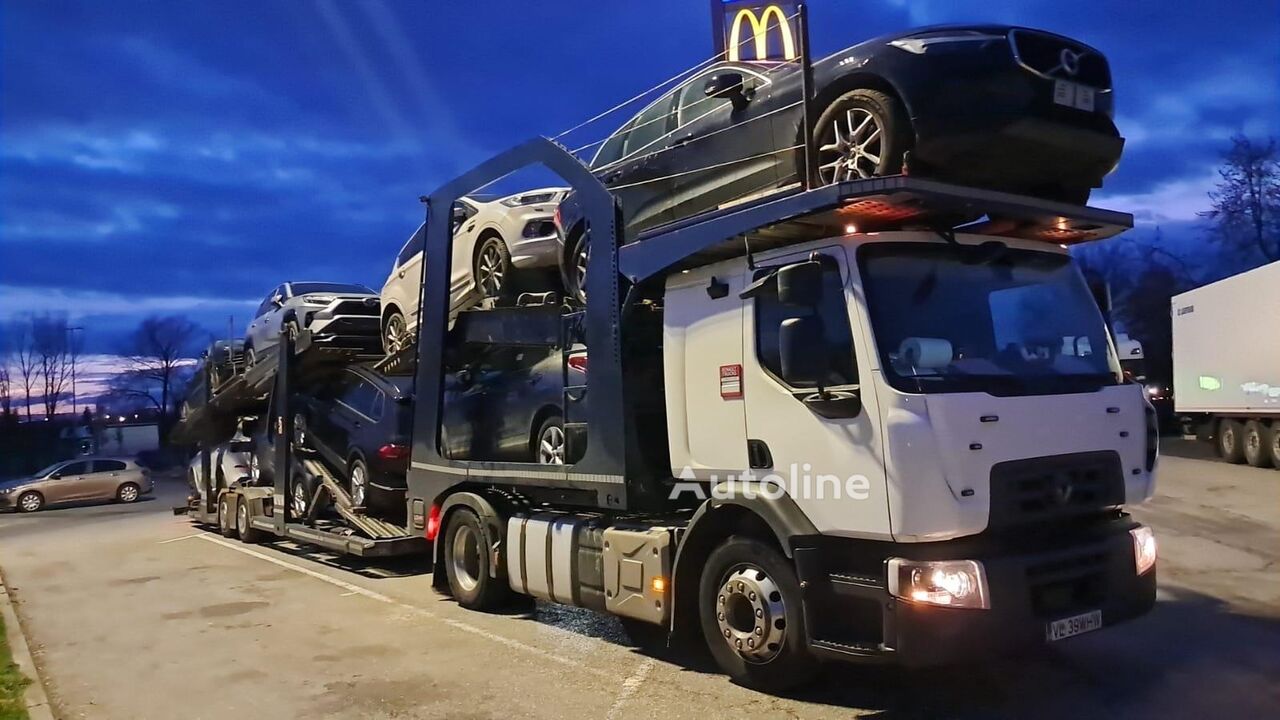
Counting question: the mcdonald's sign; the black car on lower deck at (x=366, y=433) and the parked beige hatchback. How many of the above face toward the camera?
1

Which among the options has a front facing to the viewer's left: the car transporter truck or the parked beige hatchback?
the parked beige hatchback

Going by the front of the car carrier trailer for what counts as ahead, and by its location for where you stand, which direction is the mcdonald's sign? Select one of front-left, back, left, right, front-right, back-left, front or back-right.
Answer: left

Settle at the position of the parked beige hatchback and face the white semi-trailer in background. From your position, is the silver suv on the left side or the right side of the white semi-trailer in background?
right

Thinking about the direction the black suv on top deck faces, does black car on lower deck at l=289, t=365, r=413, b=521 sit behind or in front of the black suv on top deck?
behind

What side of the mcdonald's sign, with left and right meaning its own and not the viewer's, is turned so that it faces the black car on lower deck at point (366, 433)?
front

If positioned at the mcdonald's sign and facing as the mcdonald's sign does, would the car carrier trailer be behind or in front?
in front

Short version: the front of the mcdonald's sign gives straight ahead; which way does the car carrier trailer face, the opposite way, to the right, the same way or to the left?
to the left

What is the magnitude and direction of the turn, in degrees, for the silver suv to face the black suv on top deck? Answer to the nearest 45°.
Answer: approximately 45° to its right

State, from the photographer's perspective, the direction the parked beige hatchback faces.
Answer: facing to the left of the viewer

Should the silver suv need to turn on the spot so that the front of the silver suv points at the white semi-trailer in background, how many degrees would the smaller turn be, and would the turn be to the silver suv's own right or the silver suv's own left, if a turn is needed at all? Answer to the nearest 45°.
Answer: approximately 45° to the silver suv's own left

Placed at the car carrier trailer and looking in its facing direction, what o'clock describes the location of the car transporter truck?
The car transporter truck is roughly at 1 o'clock from the car carrier trailer.

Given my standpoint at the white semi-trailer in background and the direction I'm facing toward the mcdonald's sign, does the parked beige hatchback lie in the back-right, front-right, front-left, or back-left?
front-left

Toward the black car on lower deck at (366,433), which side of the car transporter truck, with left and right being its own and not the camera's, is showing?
back

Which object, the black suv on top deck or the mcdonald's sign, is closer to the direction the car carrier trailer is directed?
the black suv on top deck

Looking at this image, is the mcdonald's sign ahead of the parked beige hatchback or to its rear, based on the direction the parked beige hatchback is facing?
to the rear

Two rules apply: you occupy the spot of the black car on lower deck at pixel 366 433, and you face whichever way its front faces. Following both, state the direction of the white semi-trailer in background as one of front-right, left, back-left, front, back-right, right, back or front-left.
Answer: back-right

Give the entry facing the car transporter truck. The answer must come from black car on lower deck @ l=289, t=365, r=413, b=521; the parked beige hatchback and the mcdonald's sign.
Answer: the mcdonald's sign

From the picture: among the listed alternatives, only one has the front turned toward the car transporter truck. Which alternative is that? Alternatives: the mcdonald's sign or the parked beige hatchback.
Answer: the mcdonald's sign
